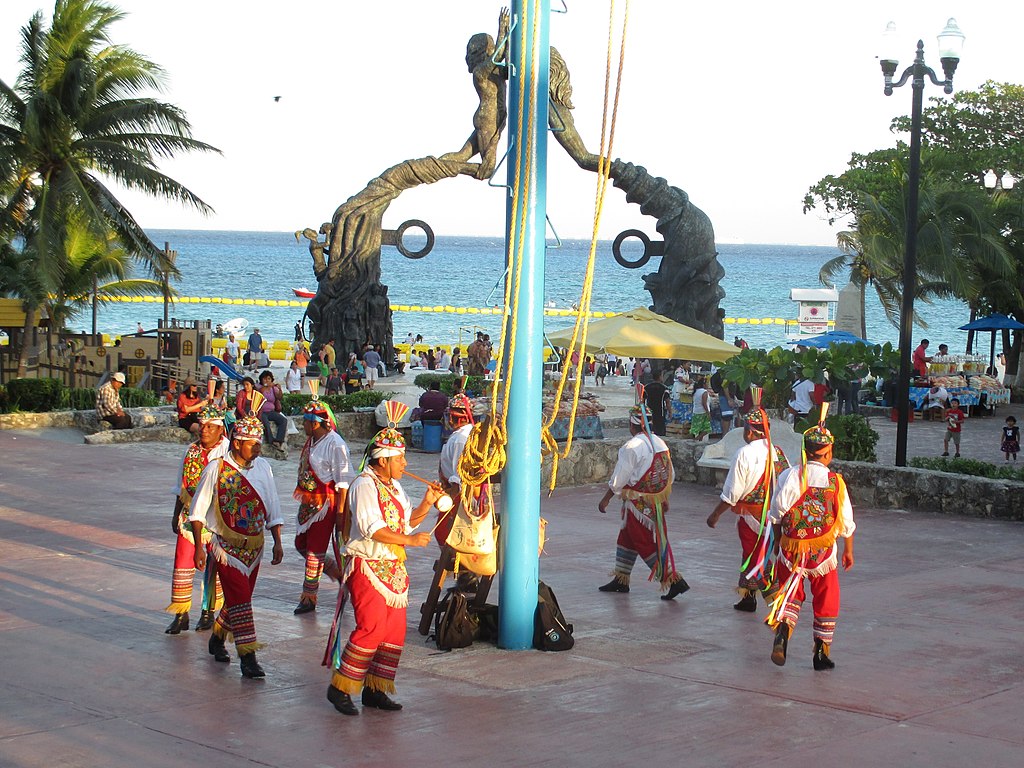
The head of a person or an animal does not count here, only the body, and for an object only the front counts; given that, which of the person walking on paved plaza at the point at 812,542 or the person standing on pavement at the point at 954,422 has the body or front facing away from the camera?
the person walking on paved plaza at the point at 812,542

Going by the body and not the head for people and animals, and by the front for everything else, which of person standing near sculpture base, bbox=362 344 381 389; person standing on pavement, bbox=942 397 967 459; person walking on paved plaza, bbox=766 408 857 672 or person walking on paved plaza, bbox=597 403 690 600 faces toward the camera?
person standing on pavement, bbox=942 397 967 459

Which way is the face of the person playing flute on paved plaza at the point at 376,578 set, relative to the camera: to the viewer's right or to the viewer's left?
to the viewer's right

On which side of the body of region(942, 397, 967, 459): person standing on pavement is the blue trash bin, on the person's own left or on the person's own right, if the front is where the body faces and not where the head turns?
on the person's own right

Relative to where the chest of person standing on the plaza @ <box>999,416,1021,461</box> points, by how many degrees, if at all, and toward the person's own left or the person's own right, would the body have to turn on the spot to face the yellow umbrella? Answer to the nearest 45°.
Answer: approximately 90° to the person's own right

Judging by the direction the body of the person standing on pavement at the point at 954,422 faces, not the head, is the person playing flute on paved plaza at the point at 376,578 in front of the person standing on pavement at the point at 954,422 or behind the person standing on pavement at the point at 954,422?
in front
